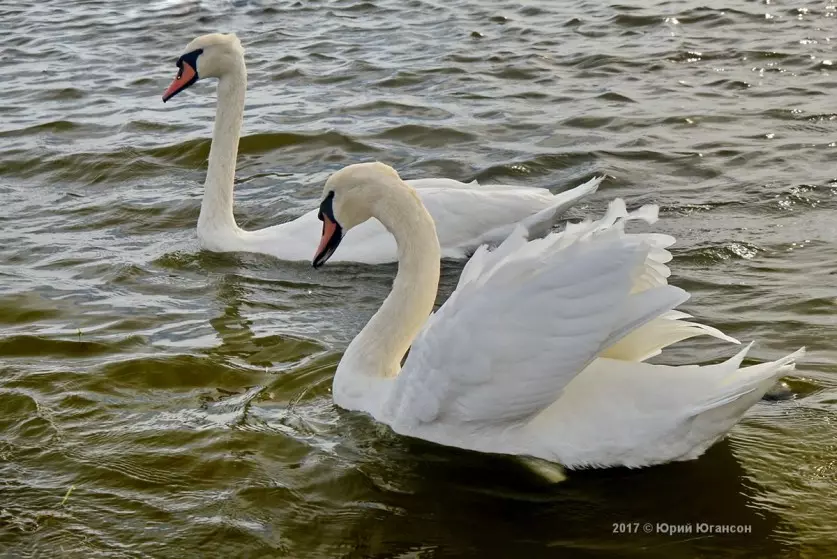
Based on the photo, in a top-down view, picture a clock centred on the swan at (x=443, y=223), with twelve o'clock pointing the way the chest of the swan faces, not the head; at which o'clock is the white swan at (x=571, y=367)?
The white swan is roughly at 9 o'clock from the swan.

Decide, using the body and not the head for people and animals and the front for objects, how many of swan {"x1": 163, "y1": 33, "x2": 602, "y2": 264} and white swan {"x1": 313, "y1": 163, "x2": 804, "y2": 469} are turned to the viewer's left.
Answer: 2

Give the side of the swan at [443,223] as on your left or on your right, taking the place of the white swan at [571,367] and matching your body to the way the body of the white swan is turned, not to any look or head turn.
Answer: on your right

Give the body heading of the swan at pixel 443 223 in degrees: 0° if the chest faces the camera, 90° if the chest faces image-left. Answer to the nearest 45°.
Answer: approximately 90°

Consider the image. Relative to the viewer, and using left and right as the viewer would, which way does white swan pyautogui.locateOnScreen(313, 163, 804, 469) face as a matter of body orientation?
facing to the left of the viewer
